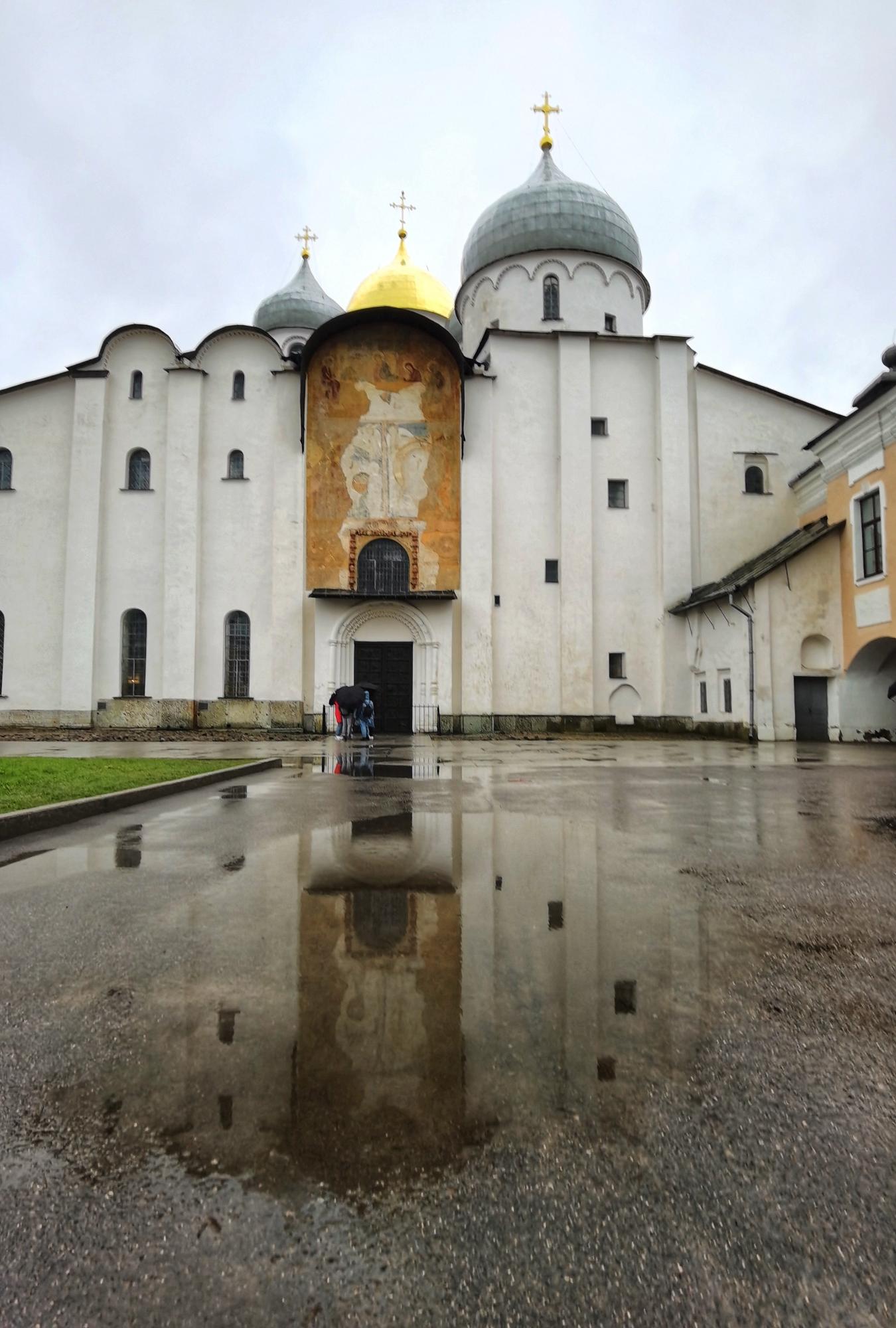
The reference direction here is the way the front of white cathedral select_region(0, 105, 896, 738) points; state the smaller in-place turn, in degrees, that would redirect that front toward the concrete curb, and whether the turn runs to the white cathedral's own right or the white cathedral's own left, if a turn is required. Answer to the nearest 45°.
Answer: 0° — it already faces it

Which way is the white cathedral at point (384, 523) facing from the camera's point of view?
toward the camera
